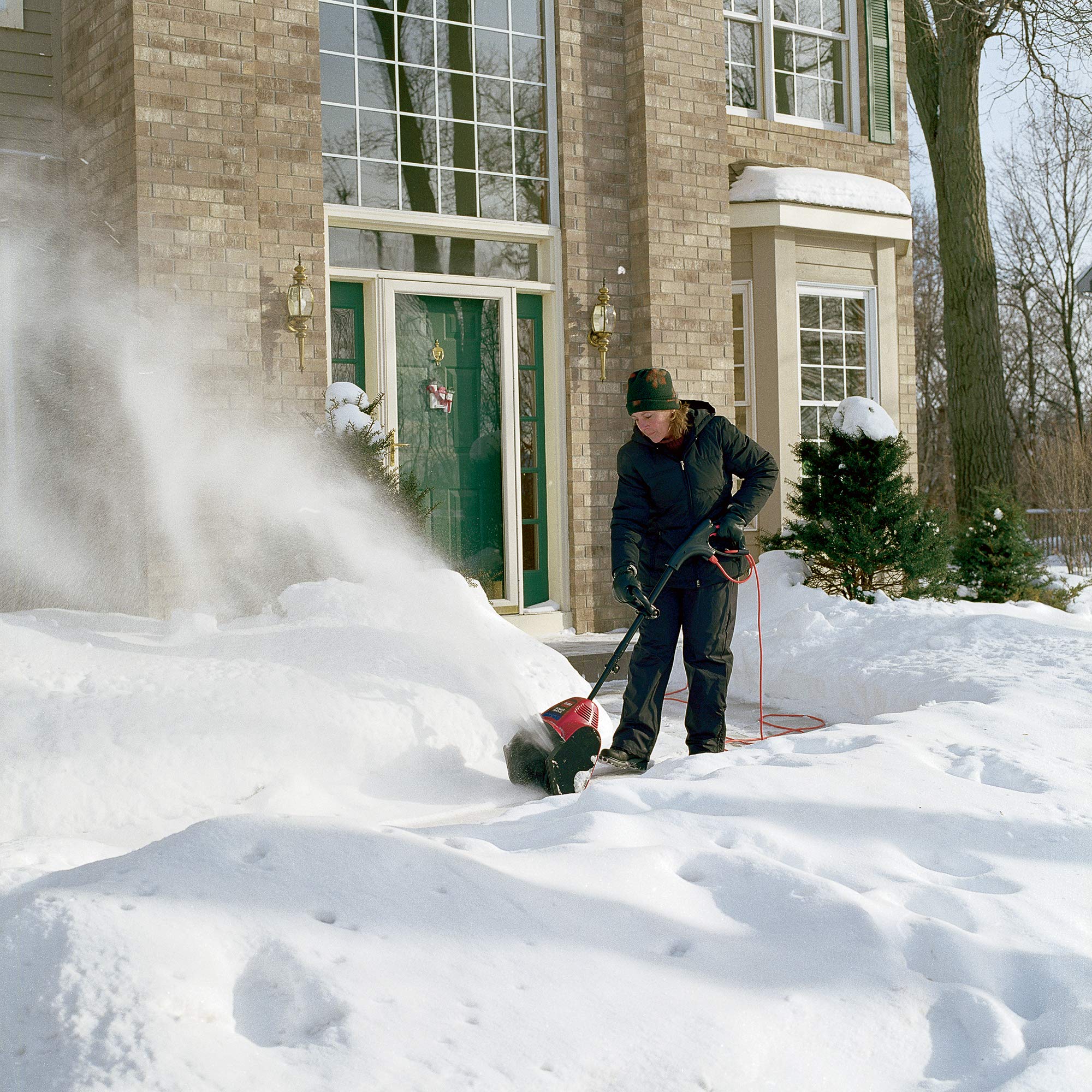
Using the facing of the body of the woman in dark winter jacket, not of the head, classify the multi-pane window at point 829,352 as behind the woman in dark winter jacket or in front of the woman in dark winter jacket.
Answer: behind

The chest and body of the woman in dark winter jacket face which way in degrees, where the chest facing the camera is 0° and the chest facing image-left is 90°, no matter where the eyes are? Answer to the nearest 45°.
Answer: approximately 45°

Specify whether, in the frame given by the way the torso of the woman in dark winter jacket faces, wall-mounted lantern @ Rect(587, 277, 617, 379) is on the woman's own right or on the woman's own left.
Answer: on the woman's own right

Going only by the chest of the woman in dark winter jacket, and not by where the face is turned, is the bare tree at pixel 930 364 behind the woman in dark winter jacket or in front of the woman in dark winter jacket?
behind

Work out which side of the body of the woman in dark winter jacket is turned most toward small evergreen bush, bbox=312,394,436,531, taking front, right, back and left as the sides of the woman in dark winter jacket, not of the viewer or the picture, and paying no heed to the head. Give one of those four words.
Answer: right

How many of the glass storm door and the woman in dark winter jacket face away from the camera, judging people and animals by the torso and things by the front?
0

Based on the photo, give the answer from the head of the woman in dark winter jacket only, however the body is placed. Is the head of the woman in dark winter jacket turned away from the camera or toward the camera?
toward the camera

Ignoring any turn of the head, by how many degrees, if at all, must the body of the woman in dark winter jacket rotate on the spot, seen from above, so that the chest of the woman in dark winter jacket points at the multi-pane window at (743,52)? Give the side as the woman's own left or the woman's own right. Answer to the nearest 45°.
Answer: approximately 135° to the woman's own right

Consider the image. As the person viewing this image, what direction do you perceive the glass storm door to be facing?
facing the viewer

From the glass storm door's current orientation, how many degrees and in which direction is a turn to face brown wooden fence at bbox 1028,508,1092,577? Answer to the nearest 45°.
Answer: approximately 135° to its left

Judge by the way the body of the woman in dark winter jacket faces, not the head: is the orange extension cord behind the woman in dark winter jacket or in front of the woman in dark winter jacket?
behind
